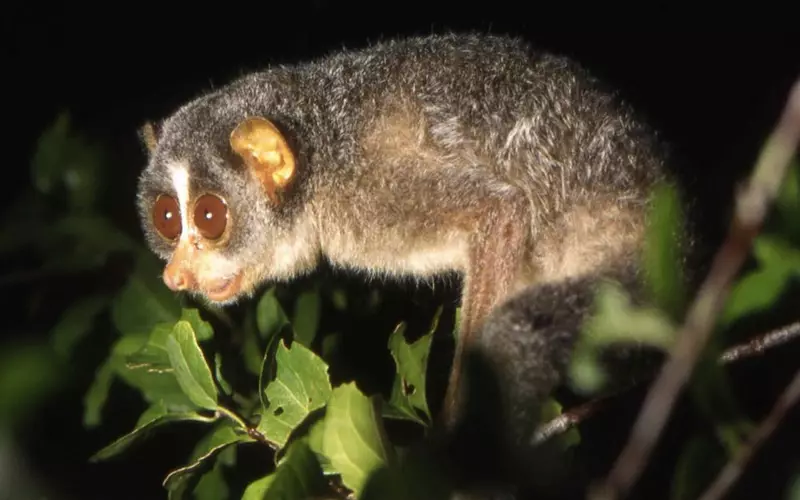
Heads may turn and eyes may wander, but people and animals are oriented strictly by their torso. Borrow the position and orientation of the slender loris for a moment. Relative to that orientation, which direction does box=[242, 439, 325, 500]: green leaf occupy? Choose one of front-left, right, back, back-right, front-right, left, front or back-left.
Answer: left

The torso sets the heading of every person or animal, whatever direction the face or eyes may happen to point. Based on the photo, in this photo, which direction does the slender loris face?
to the viewer's left

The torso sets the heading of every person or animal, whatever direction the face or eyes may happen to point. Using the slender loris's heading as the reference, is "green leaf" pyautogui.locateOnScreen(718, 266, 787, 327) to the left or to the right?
on its left

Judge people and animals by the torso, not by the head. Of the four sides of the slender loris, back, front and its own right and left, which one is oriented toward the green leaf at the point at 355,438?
left

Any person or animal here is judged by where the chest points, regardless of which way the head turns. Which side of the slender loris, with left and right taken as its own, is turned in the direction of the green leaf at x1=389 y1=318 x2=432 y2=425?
left

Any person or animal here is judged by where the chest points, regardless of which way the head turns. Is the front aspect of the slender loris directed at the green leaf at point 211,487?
yes

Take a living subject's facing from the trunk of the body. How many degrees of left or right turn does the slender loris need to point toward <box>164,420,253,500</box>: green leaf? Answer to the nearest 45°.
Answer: approximately 45° to its left

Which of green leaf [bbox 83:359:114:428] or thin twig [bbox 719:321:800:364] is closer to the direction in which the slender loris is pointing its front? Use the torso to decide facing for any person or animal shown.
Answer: the green leaf

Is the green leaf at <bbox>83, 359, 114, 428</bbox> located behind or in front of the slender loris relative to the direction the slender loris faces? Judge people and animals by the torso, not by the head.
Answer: in front
